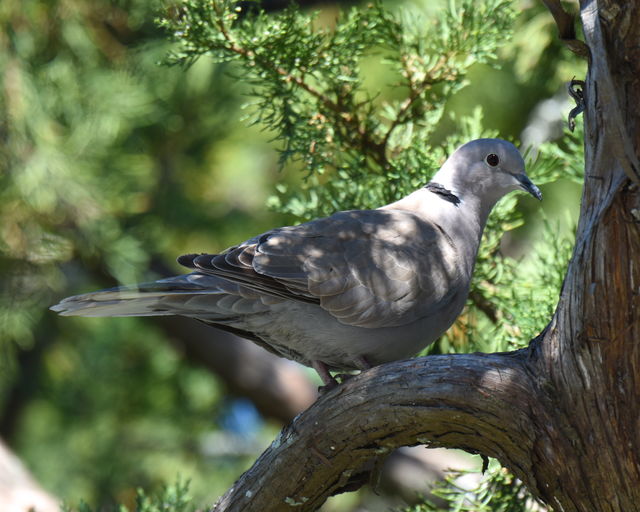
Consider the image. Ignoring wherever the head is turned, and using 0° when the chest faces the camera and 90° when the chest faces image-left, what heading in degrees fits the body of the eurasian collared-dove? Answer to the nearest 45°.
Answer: approximately 270°
